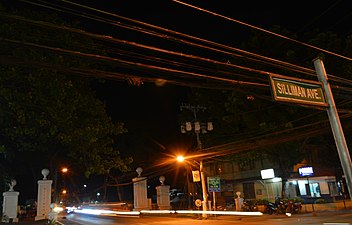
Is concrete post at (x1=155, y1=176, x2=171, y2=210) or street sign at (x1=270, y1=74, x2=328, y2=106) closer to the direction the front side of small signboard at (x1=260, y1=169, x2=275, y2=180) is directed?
the street sign

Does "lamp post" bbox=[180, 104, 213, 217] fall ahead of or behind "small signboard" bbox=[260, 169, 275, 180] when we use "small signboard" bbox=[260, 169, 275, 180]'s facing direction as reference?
ahead

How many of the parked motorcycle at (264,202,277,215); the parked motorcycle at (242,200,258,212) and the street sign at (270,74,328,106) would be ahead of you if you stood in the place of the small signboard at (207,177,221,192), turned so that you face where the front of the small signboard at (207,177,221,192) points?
1

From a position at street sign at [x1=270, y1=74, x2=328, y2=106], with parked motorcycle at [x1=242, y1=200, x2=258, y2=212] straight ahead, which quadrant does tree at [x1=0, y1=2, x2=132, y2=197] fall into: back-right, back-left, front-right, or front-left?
front-left

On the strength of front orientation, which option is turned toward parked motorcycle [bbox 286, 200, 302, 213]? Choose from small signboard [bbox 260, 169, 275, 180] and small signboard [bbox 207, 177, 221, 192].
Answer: small signboard [bbox 260, 169, 275, 180]

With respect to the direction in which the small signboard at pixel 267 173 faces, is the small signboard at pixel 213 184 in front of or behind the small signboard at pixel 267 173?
in front

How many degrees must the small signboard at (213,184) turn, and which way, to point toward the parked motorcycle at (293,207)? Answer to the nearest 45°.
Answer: approximately 135° to its left

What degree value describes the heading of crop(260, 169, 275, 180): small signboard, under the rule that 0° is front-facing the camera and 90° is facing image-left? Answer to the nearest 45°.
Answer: approximately 0°

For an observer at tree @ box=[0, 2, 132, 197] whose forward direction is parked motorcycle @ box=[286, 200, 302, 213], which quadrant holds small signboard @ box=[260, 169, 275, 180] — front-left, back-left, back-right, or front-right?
front-left

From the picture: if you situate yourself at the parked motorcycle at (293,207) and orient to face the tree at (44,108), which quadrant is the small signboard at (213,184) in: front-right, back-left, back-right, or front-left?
front-right

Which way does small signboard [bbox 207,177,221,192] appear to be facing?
toward the camera

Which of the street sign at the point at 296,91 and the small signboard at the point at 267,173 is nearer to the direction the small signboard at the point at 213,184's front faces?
the street sign

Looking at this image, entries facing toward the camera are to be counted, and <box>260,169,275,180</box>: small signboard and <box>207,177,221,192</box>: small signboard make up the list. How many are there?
2

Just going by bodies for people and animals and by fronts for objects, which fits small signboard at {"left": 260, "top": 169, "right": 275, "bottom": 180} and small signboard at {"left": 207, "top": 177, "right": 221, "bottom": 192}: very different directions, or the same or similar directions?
same or similar directions

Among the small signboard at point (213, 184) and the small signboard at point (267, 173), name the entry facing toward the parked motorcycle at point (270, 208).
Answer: the small signboard at point (267, 173)
